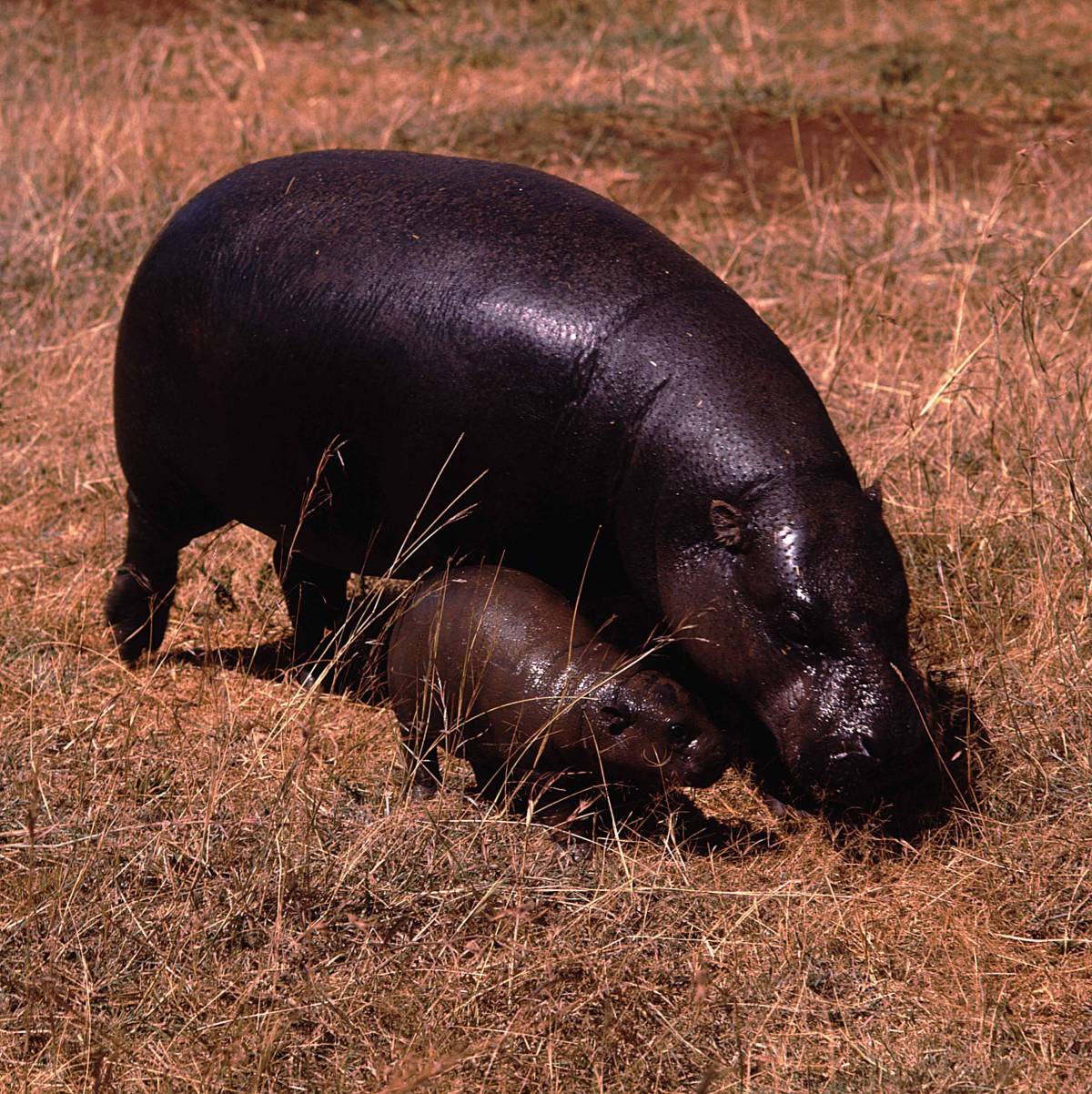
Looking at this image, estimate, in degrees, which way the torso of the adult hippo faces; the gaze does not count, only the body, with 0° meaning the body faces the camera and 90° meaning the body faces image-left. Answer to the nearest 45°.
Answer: approximately 315°

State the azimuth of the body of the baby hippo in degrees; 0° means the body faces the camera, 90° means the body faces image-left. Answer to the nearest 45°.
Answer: approximately 270°
